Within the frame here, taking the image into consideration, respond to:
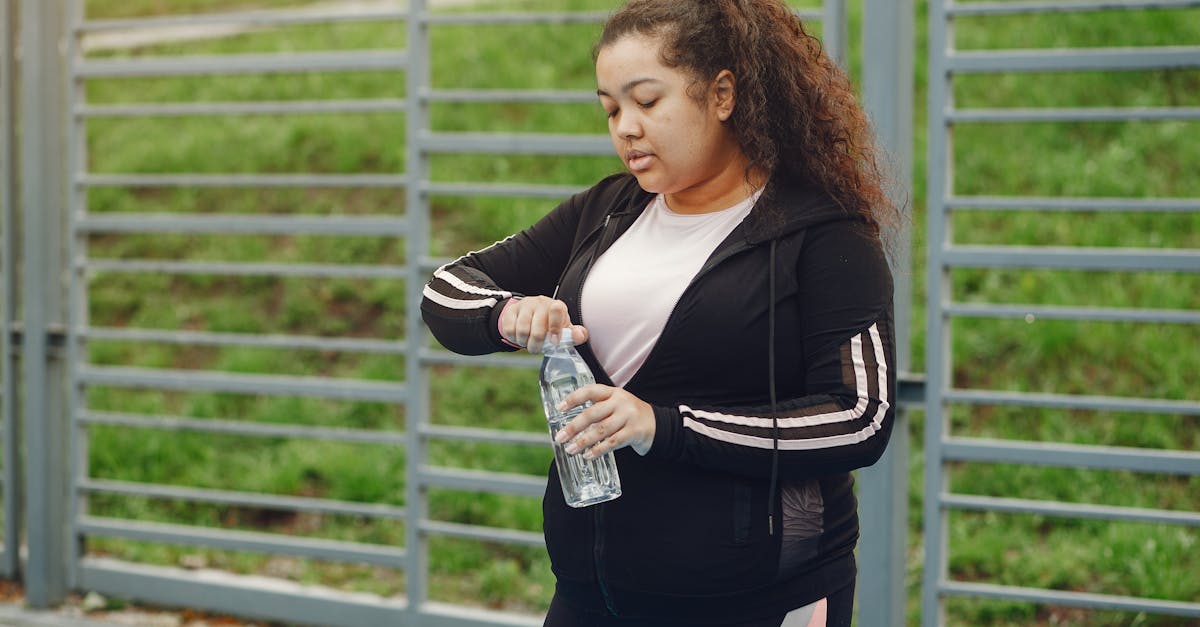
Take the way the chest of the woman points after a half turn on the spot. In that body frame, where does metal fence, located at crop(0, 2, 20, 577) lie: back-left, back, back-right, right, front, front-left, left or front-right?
left

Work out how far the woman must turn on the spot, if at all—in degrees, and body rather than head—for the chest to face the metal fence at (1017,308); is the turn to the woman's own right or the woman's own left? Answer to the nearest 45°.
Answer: approximately 180°

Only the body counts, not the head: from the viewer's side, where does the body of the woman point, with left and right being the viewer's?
facing the viewer and to the left of the viewer

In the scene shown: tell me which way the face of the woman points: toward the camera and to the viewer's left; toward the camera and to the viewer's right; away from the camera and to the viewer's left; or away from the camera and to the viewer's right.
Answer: toward the camera and to the viewer's left
